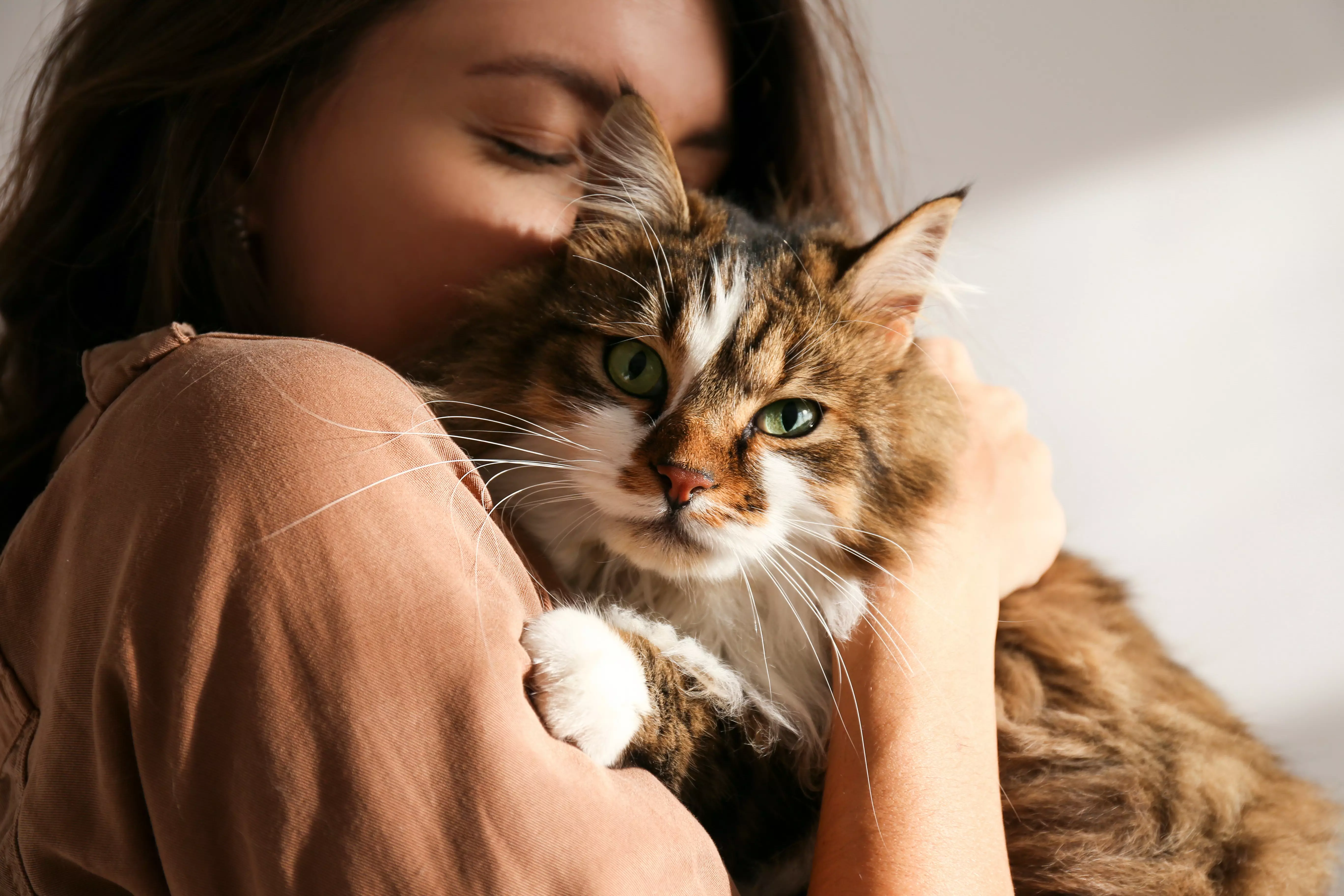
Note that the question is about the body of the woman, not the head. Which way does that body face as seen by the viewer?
to the viewer's right

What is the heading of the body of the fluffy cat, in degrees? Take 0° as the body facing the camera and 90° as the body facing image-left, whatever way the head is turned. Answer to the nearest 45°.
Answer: approximately 45°
